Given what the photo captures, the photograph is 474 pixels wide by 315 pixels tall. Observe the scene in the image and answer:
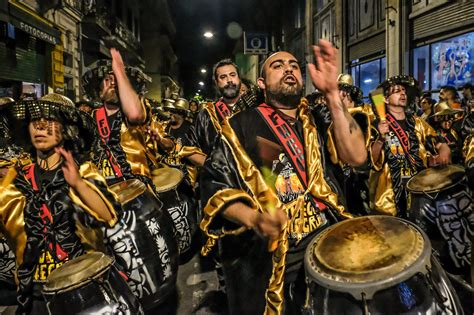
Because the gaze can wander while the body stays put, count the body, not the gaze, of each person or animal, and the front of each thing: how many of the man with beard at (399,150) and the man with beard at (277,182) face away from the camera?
0

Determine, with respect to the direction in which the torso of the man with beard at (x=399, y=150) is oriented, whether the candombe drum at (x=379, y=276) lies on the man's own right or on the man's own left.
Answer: on the man's own right

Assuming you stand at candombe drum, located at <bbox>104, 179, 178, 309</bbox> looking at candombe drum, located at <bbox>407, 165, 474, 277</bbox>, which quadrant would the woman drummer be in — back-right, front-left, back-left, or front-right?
back-right

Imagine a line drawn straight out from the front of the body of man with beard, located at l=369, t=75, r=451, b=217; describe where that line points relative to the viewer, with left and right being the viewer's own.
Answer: facing the viewer and to the right of the viewer

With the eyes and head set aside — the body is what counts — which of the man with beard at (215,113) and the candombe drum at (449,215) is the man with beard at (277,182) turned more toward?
the candombe drum
